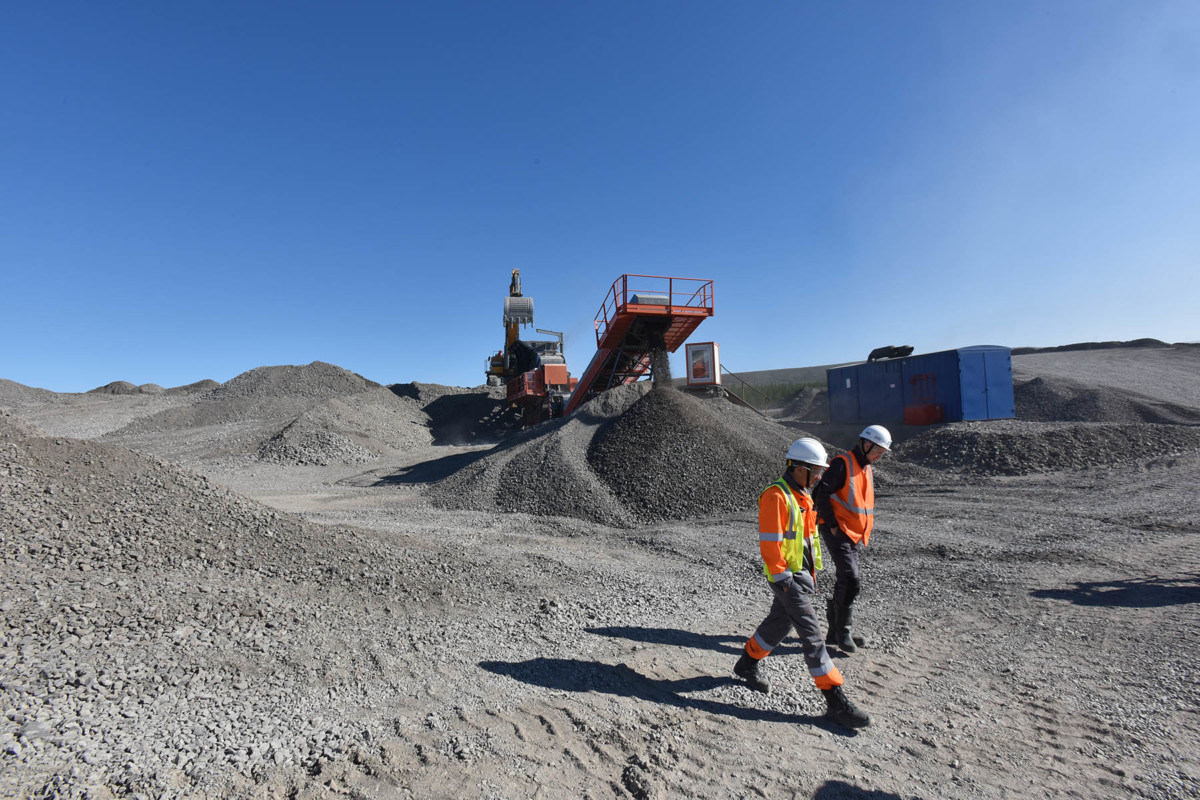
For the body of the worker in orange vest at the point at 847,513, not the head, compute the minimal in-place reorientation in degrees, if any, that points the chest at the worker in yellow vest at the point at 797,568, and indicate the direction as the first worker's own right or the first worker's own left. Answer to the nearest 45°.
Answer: approximately 45° to the first worker's own right

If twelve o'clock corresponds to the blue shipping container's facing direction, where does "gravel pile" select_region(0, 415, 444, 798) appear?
The gravel pile is roughly at 2 o'clock from the blue shipping container.

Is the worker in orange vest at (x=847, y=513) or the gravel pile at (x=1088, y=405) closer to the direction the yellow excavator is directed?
the worker in orange vest

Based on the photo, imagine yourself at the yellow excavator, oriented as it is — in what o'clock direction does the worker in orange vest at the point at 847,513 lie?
The worker in orange vest is roughly at 12 o'clock from the yellow excavator.

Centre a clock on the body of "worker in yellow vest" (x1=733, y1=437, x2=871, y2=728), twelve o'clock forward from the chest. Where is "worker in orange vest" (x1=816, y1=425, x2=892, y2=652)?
"worker in orange vest" (x1=816, y1=425, x2=892, y2=652) is roughly at 8 o'clock from "worker in yellow vest" (x1=733, y1=437, x2=871, y2=728).

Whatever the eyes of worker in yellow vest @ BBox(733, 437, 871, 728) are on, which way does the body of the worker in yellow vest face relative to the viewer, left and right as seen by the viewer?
facing the viewer and to the right of the viewer

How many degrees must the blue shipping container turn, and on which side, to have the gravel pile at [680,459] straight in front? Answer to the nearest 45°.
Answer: approximately 90° to its right

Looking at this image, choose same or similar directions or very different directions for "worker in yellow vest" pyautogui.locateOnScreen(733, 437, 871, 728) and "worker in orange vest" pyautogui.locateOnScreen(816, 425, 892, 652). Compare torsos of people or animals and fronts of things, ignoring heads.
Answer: same or similar directions

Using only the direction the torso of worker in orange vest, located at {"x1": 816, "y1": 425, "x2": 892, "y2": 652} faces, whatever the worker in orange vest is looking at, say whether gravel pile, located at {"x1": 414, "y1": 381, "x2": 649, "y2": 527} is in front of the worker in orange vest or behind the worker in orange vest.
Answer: behind

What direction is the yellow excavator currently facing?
toward the camera
